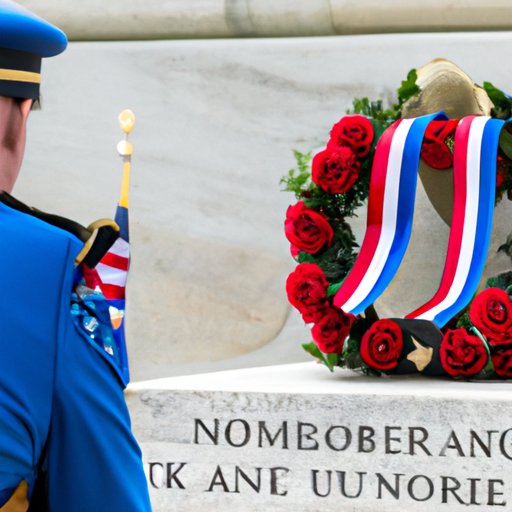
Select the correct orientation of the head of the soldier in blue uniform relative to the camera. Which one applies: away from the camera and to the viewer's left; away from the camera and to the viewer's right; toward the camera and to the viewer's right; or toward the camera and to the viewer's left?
away from the camera and to the viewer's right

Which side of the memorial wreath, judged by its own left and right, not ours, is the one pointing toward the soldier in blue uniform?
front

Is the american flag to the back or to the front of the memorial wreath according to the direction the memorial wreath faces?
to the front

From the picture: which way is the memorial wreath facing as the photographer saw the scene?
facing the viewer
